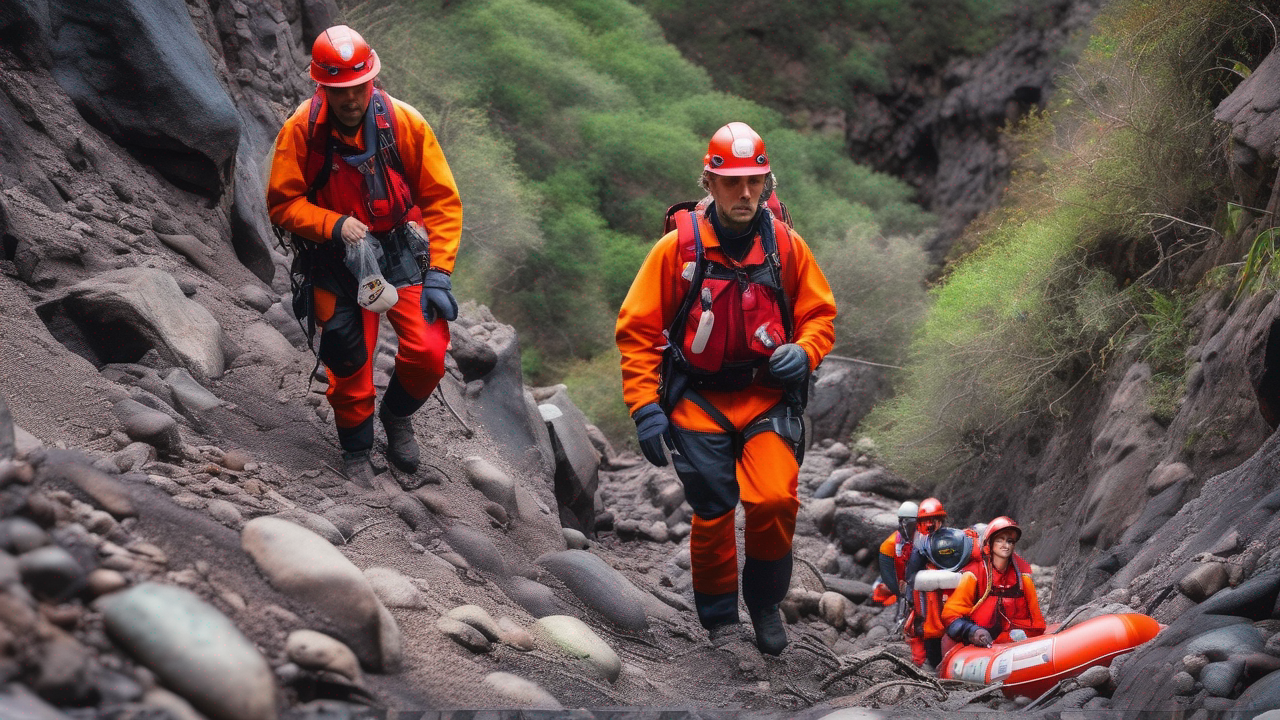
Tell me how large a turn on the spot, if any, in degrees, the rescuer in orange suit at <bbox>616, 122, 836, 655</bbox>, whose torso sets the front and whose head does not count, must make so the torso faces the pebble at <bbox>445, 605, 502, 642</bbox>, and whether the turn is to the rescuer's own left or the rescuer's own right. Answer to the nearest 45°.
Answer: approximately 45° to the rescuer's own right

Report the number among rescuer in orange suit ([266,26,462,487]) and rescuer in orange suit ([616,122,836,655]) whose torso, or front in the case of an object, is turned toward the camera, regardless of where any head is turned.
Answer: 2

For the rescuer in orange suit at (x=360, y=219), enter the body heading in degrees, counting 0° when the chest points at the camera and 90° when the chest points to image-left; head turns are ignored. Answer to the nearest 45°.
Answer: approximately 0°

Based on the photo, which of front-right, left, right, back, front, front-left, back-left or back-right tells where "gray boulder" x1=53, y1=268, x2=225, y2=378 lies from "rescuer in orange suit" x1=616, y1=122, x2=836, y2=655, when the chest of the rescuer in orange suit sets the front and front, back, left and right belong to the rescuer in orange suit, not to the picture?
right

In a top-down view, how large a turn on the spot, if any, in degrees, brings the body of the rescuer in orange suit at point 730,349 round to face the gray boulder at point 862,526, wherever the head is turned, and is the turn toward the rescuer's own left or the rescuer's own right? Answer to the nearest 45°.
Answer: approximately 180°

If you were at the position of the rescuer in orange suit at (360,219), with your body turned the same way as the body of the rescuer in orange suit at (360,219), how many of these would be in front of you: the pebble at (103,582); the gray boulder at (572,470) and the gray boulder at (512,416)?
1

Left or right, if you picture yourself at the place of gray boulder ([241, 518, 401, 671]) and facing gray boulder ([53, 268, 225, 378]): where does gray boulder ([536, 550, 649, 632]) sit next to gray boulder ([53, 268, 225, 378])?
right

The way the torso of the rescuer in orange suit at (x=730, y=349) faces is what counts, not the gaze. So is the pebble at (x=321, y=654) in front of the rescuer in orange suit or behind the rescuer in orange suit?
in front

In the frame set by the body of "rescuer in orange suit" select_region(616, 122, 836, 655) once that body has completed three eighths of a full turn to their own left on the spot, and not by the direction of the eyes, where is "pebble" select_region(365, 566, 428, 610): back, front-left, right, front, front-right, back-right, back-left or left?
back

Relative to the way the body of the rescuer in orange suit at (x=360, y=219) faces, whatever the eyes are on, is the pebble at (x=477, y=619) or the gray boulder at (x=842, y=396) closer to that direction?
the pebble

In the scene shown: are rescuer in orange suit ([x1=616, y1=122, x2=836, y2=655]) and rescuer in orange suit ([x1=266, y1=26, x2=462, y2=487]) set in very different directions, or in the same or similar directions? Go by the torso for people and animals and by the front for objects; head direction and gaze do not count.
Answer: same or similar directions

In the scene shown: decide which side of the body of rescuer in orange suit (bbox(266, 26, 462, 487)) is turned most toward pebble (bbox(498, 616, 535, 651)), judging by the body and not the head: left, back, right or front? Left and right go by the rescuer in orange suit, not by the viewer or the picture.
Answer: front

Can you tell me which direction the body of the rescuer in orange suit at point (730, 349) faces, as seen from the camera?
toward the camera

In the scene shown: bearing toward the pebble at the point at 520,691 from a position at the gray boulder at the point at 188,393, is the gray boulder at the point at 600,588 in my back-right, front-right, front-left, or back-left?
front-left

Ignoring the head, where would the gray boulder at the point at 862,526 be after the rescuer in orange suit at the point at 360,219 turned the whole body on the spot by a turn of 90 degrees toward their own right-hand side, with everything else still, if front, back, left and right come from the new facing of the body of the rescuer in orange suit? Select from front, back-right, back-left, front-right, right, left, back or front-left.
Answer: back-right

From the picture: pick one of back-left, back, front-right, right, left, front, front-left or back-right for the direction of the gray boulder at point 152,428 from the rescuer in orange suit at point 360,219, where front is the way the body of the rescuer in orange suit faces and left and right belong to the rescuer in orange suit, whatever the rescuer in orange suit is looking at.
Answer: front-right
